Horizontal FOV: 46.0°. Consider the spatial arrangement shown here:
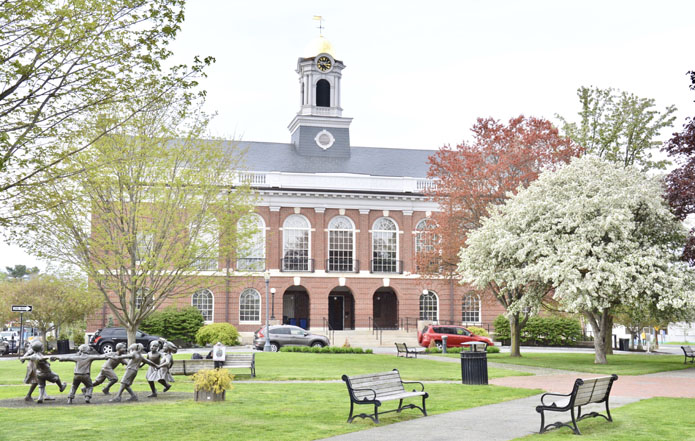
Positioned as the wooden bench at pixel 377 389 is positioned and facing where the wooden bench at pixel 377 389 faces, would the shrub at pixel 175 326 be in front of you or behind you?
behind

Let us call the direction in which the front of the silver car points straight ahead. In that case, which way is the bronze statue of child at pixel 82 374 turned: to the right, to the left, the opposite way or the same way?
to the left

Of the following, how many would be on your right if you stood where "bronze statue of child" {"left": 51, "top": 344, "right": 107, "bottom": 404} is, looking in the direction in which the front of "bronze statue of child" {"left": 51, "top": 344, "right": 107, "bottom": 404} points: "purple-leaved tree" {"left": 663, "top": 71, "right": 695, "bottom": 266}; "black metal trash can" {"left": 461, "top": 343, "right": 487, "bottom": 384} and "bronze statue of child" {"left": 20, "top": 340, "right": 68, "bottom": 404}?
2

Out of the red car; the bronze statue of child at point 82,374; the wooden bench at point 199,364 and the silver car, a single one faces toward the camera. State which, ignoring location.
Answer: the wooden bench

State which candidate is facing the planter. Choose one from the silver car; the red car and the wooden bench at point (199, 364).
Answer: the wooden bench

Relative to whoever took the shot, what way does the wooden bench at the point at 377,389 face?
facing the viewer and to the right of the viewer

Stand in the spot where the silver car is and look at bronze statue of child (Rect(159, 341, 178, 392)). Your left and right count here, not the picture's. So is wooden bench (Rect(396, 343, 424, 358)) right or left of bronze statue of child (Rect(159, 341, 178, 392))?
left

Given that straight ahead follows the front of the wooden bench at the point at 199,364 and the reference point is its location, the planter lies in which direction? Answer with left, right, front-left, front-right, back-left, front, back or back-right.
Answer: front

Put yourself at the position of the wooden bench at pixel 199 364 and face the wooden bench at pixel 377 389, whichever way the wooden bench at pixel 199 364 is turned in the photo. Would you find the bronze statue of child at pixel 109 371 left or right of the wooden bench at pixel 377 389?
right

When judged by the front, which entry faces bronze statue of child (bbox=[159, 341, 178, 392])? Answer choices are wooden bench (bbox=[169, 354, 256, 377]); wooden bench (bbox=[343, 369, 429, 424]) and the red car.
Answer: wooden bench (bbox=[169, 354, 256, 377])

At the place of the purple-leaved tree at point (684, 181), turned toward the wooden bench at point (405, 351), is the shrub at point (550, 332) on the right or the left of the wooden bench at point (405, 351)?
right

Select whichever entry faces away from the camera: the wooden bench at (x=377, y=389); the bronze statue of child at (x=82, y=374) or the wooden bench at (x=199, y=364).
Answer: the bronze statue of child

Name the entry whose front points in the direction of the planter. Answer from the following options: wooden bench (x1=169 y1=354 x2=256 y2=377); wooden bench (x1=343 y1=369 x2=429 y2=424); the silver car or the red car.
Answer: wooden bench (x1=169 y1=354 x2=256 y2=377)

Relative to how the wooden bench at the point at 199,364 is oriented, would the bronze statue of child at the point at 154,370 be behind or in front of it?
in front
